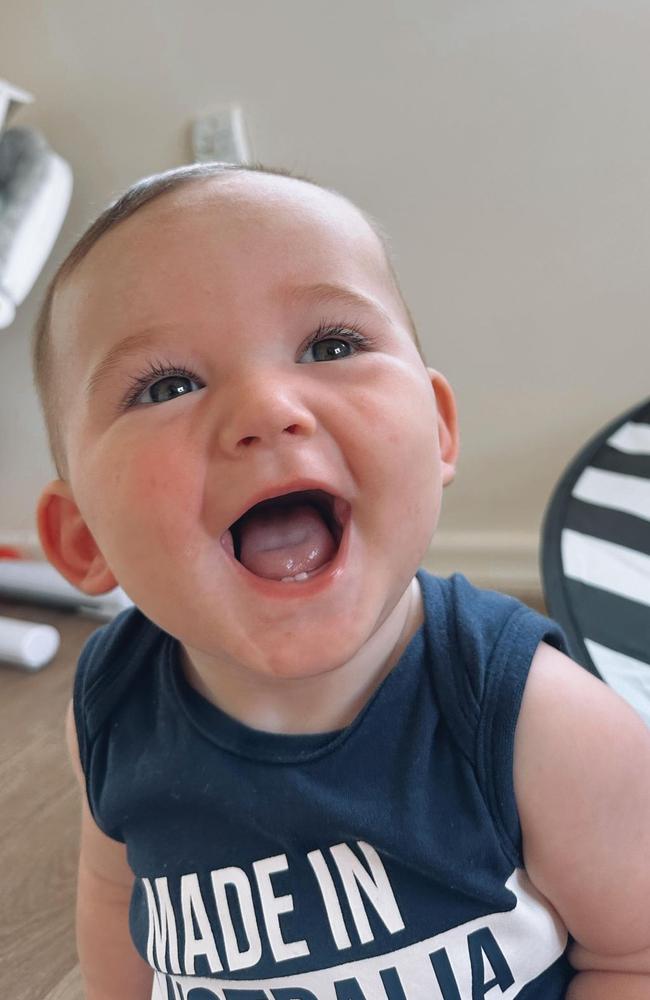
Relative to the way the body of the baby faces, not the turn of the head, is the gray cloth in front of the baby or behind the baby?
behind

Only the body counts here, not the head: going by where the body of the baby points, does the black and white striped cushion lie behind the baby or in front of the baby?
behind

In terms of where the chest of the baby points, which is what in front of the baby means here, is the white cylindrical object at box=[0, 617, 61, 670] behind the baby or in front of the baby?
behind

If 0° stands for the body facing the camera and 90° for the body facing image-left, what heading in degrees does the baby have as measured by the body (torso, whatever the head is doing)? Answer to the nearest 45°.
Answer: approximately 0°
